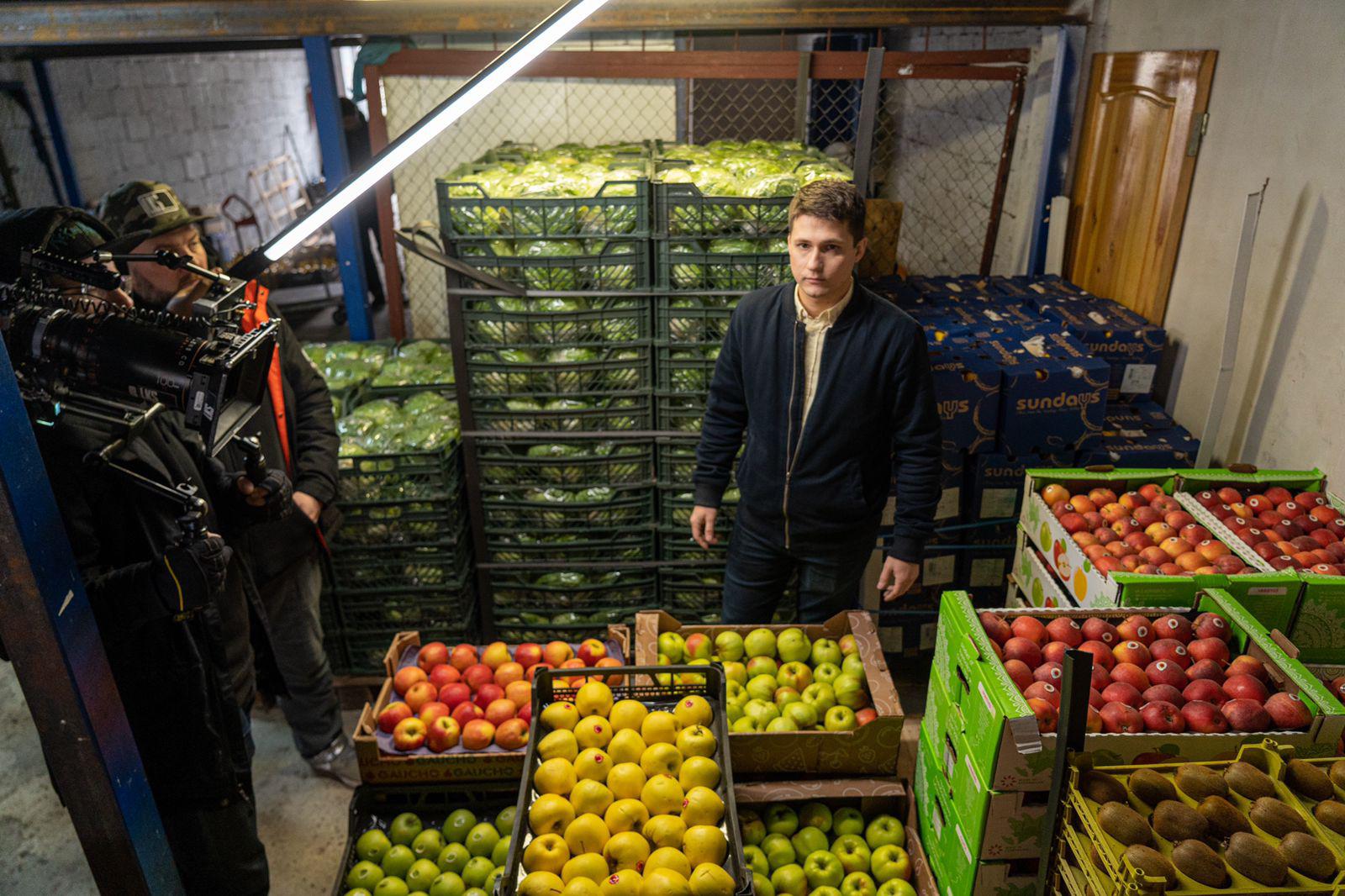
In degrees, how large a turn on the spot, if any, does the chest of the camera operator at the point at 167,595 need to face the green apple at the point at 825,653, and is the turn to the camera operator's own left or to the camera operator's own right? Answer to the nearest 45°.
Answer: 0° — they already face it

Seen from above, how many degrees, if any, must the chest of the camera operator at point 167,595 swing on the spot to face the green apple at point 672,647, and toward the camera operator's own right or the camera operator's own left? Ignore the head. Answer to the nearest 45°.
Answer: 0° — they already face it

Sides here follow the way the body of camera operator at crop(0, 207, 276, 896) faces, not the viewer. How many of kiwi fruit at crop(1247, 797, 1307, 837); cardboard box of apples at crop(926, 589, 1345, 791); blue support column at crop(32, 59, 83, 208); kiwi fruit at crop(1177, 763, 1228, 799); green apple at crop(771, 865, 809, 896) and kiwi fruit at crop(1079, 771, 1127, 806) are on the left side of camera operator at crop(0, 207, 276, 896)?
1

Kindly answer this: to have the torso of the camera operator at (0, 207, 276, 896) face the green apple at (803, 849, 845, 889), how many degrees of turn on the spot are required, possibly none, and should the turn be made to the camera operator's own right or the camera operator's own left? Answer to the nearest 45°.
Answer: approximately 45° to the camera operator's own right

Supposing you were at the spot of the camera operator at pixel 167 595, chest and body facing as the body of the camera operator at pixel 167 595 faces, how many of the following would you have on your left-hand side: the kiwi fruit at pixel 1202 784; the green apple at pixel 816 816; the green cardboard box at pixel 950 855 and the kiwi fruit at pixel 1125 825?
0

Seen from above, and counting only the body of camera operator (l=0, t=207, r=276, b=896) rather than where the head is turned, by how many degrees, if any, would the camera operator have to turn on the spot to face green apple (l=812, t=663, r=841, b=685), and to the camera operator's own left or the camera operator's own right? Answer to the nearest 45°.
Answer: approximately 45° to the camera operator's own right

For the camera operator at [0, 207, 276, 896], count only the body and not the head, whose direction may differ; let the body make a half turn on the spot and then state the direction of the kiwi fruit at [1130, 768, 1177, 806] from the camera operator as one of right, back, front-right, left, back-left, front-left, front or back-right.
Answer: back-left

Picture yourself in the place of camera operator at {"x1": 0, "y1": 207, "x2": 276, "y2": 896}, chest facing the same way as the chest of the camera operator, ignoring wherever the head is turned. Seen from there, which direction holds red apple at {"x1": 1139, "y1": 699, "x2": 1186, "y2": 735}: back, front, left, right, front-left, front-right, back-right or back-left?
front-right

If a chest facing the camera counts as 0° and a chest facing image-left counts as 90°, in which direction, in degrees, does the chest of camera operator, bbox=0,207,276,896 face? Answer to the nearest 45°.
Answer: approximately 270°

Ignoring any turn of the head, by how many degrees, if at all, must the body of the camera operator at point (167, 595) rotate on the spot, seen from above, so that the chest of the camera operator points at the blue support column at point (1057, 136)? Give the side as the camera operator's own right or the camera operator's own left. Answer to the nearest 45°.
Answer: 0° — they already face it

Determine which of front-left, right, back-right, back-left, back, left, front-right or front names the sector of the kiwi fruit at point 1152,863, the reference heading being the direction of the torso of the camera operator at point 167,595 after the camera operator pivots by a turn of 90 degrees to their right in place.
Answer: front-left

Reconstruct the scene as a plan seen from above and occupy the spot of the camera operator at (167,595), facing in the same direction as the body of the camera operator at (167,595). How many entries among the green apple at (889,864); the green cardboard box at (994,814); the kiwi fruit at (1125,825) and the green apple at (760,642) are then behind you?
0

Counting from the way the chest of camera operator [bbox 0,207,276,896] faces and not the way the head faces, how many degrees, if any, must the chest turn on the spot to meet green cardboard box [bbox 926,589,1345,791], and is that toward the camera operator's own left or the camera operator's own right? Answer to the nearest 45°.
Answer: approximately 45° to the camera operator's own right

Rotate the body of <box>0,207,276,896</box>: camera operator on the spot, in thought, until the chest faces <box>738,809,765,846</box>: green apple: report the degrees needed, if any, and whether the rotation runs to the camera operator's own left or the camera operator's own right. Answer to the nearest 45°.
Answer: approximately 45° to the camera operator's own right

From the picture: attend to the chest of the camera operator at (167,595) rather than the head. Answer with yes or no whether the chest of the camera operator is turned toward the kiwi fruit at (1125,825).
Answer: no
